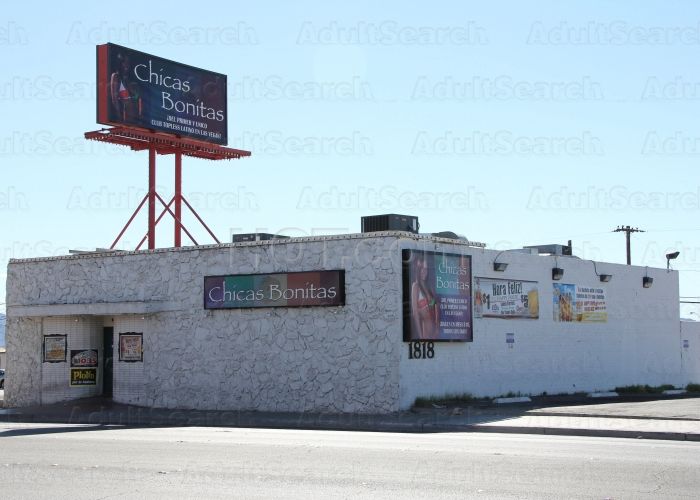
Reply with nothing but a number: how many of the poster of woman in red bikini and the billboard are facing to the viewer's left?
0

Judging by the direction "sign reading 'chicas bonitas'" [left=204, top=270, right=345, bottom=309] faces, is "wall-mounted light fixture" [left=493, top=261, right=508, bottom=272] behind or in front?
behind

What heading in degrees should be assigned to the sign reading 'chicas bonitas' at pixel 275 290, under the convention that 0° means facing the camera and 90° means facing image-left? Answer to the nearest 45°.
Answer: approximately 45°

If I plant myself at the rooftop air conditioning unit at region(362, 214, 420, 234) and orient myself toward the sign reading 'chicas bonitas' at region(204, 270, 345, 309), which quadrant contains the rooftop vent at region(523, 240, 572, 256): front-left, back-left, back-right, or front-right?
back-right

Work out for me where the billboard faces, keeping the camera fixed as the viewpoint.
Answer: facing the viewer and to the right of the viewer

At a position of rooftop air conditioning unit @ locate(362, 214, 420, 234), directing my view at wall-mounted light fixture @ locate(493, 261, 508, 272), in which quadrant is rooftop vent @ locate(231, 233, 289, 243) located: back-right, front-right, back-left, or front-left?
back-left

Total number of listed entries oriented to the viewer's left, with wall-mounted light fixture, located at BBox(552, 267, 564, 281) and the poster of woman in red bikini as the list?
0

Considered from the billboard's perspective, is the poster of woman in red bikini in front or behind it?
in front
